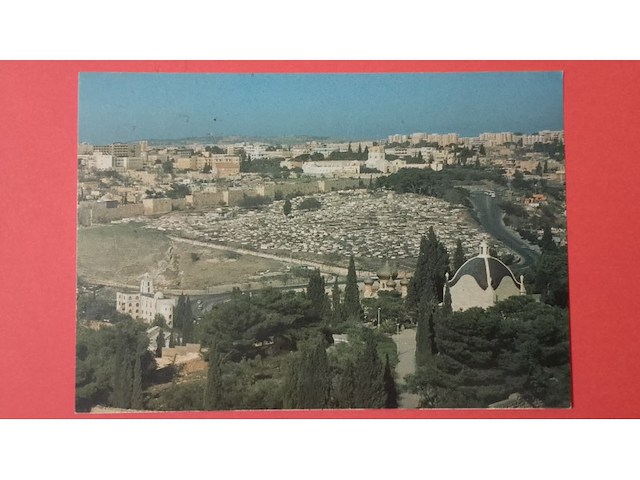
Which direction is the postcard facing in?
toward the camera
